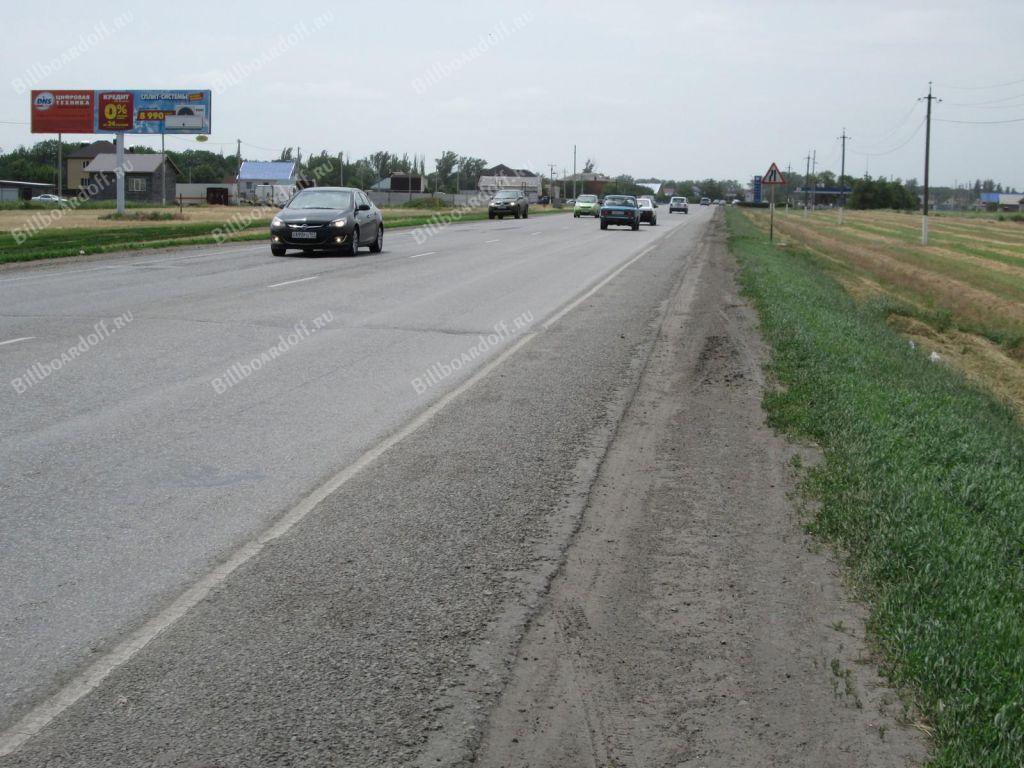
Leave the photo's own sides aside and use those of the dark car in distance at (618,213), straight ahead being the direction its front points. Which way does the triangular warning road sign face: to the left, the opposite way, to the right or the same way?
the opposite way

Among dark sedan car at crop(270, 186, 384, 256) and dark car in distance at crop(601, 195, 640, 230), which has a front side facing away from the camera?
the dark car in distance

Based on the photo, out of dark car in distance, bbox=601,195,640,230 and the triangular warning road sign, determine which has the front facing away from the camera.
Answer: the dark car in distance

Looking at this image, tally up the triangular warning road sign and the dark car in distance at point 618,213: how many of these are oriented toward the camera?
1

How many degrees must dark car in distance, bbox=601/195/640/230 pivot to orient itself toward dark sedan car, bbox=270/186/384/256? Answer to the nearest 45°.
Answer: approximately 180°

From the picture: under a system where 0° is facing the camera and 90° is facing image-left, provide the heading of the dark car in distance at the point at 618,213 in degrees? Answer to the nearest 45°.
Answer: approximately 180°

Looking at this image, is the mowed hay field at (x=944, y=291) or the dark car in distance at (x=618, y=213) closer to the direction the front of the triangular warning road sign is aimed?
the mowed hay field

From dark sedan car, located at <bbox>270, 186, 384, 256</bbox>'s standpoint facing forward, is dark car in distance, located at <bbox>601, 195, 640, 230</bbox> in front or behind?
behind
